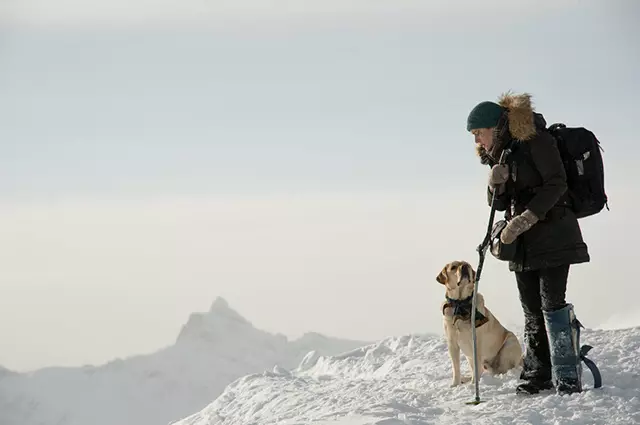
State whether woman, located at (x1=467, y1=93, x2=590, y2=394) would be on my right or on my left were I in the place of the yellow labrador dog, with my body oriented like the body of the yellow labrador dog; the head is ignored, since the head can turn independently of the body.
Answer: on my left

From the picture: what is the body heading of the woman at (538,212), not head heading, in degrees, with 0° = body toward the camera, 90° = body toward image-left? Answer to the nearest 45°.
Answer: approximately 90°

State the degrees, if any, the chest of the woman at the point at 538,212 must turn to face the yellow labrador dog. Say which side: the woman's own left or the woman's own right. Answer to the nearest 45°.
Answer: approximately 45° to the woman's own right

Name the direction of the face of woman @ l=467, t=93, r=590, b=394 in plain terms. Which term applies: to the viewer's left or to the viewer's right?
to the viewer's left

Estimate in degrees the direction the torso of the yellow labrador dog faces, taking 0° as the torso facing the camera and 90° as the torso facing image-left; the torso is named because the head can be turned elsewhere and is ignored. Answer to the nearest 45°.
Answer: approximately 45°
